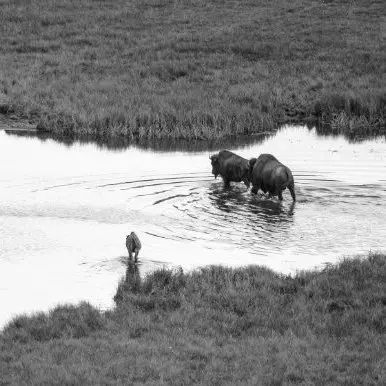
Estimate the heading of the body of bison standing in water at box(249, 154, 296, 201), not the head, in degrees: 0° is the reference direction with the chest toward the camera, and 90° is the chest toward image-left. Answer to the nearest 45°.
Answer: approximately 135°

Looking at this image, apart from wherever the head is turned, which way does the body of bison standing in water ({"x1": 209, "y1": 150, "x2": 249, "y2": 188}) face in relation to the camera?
to the viewer's left

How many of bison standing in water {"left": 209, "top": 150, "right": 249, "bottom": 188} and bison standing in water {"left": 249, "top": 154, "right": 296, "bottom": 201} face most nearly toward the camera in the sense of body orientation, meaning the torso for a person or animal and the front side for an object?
0

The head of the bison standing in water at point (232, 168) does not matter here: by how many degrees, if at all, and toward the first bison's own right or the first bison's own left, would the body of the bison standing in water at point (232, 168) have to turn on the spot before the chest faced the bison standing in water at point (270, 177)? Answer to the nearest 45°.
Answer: approximately 135° to the first bison's own left

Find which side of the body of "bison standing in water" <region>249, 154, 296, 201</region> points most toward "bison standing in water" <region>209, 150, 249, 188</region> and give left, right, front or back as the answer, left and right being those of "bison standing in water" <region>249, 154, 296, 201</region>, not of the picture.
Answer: front
